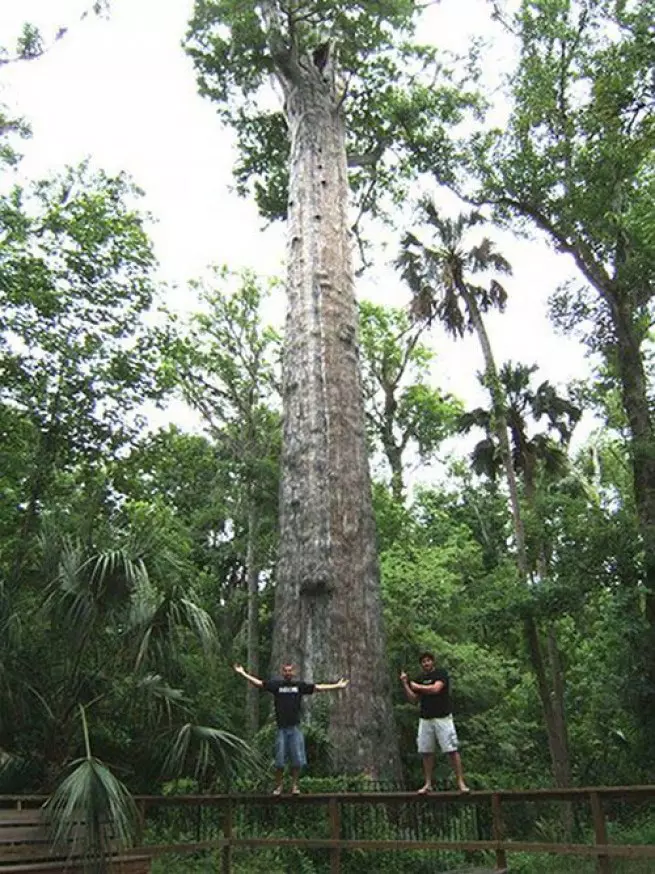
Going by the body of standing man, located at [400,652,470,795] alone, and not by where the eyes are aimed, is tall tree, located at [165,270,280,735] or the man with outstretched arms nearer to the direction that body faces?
the man with outstretched arms

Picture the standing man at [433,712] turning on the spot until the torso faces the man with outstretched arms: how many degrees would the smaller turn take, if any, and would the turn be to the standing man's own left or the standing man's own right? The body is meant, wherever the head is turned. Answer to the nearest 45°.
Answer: approximately 45° to the standing man's own right

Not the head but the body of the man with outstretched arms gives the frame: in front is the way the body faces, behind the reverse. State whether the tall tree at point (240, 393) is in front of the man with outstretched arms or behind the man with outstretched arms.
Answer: behind

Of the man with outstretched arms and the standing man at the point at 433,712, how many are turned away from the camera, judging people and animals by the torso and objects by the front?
0

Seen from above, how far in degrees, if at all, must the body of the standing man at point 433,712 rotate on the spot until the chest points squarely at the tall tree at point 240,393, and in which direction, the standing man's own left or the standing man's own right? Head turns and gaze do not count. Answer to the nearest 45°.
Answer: approximately 135° to the standing man's own right

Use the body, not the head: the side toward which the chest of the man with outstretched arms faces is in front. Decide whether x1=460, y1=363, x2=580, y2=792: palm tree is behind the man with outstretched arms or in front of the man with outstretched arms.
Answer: behind

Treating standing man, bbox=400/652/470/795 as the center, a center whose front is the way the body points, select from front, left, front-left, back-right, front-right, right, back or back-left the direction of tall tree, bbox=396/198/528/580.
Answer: back-right

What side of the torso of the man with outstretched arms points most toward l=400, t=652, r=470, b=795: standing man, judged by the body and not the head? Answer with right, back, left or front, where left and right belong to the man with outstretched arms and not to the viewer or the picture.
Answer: left

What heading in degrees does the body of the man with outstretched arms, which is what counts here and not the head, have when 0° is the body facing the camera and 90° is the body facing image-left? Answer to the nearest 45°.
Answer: approximately 0°

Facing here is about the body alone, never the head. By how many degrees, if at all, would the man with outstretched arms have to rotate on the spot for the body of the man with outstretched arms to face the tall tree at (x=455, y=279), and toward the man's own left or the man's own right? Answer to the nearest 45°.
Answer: approximately 135° to the man's own left
